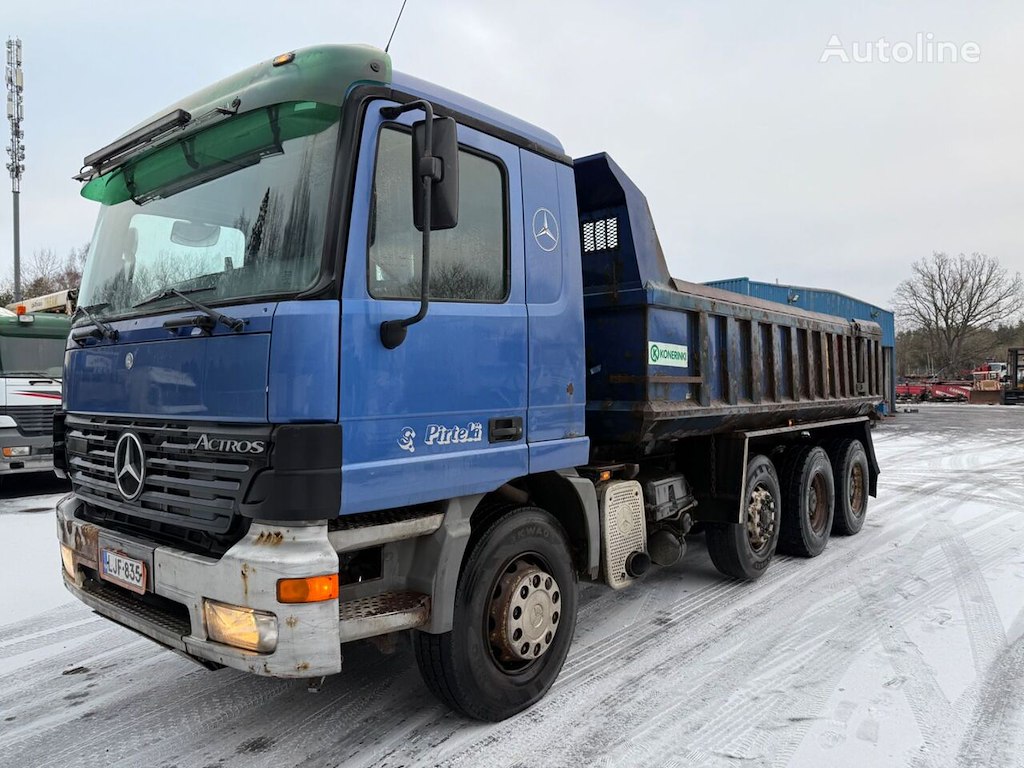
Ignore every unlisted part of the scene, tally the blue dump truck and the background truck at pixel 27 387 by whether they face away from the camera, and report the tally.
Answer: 0

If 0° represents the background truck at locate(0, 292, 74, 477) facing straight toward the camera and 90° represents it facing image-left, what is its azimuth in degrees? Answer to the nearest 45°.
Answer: approximately 0°

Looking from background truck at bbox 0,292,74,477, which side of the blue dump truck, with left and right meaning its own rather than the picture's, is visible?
right

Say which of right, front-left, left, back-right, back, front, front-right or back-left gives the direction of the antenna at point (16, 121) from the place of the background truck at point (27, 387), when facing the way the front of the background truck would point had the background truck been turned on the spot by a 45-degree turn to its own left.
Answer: back-left

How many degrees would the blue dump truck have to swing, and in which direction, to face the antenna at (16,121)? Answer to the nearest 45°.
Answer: approximately 90° to its right

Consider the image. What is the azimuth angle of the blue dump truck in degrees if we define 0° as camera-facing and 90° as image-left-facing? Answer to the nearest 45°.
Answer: approximately 45°

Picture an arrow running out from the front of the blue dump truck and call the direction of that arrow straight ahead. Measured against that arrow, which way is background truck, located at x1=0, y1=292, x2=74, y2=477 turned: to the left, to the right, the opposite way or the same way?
to the left
